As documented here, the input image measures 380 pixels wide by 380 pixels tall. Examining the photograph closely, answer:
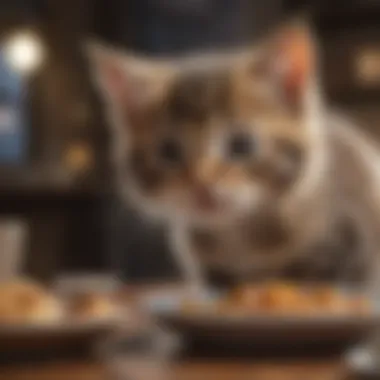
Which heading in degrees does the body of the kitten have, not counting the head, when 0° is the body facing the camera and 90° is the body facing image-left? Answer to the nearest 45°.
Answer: approximately 45°
